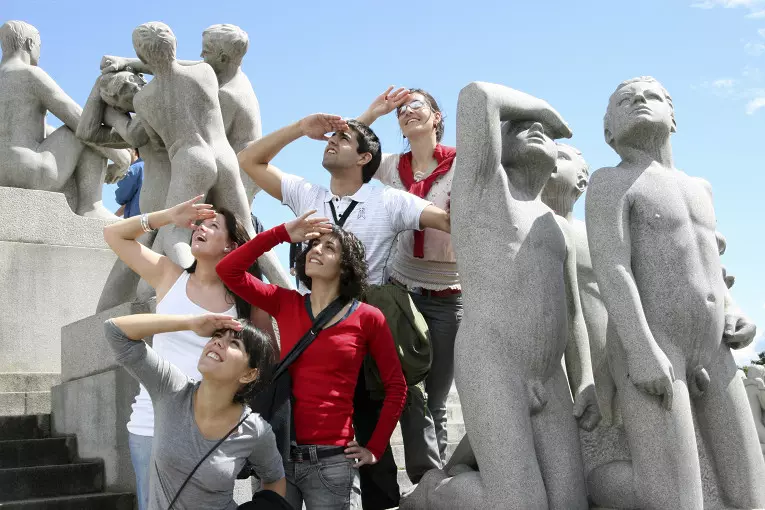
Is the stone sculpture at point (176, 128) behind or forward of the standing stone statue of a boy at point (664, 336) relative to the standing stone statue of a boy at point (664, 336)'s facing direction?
behind

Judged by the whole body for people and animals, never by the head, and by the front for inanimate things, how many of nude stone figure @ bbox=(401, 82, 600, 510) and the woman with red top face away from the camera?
0

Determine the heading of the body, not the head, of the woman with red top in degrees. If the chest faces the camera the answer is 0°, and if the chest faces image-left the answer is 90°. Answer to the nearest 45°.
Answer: approximately 45°

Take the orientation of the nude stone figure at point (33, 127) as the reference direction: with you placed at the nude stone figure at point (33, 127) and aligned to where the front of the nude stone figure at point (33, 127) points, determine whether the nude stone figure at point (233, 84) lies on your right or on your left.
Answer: on your right

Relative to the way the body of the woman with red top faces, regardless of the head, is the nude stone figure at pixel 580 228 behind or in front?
behind
